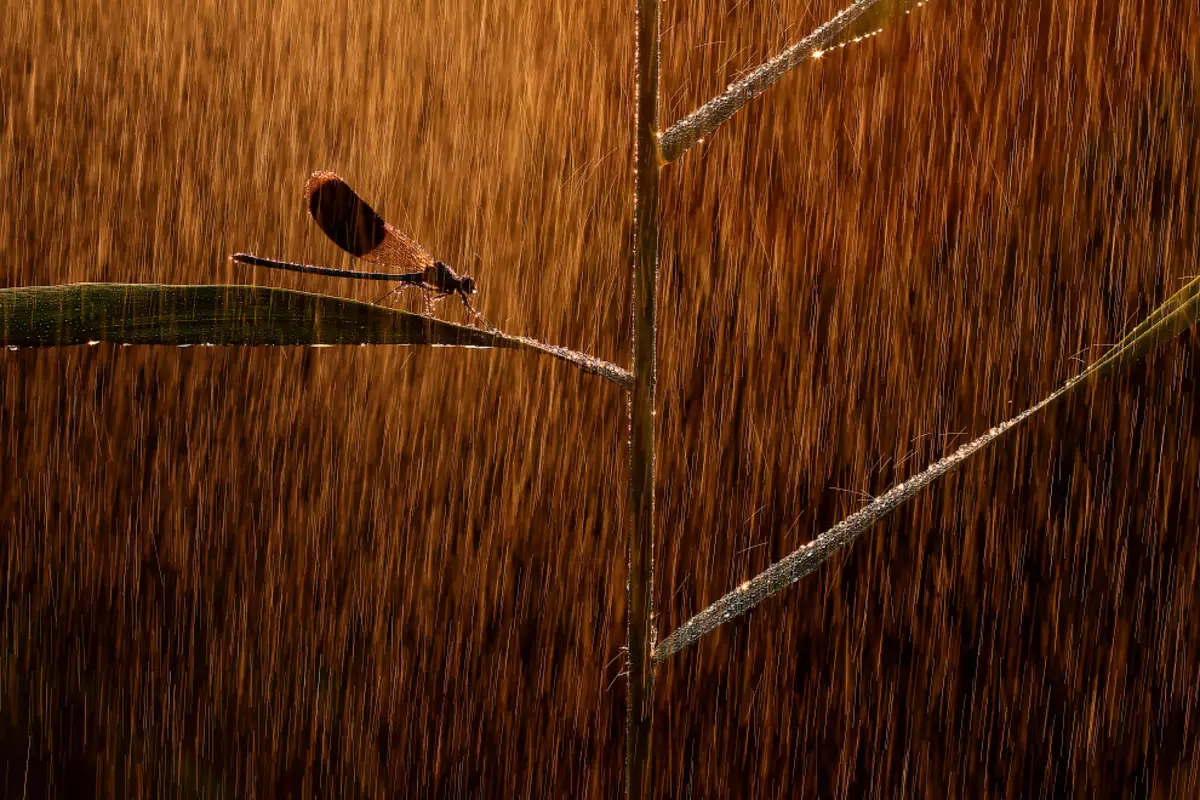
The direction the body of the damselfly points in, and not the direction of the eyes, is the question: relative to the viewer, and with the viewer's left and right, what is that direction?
facing to the right of the viewer
